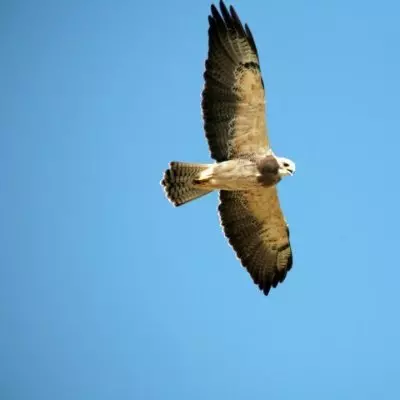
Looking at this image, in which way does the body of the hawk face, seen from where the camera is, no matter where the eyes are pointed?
to the viewer's right
